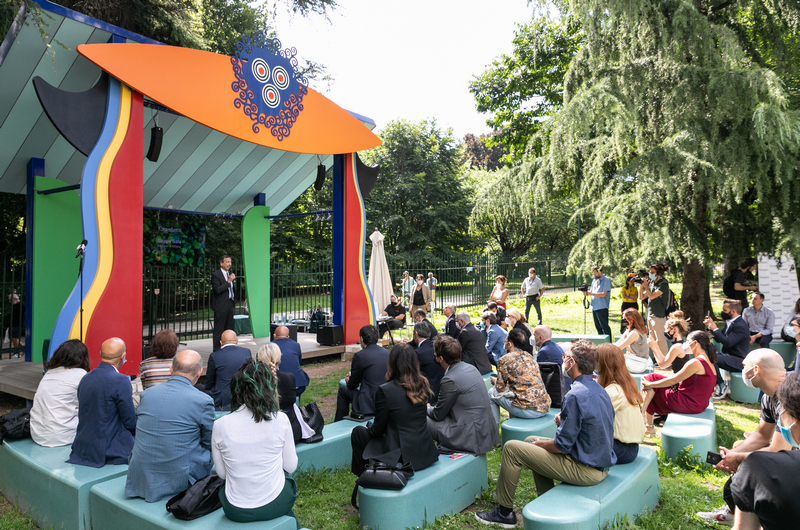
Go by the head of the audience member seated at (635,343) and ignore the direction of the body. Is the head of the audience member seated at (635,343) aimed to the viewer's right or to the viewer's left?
to the viewer's left

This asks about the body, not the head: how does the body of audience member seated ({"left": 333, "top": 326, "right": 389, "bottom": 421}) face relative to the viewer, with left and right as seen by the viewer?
facing away from the viewer and to the left of the viewer

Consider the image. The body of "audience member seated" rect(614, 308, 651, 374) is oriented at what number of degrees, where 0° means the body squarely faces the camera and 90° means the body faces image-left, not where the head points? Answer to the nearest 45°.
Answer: approximately 90°

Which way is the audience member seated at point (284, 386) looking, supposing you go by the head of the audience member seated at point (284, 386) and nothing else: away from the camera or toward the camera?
away from the camera

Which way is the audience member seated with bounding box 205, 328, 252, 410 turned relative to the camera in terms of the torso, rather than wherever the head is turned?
away from the camera

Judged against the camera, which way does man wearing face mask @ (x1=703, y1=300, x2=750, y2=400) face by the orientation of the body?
to the viewer's left

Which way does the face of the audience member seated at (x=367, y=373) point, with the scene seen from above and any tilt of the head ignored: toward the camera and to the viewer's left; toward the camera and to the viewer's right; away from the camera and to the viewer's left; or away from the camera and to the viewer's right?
away from the camera and to the viewer's left

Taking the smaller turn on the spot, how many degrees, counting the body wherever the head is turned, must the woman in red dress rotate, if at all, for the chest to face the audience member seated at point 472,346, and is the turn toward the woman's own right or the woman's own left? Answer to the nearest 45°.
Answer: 0° — they already face them

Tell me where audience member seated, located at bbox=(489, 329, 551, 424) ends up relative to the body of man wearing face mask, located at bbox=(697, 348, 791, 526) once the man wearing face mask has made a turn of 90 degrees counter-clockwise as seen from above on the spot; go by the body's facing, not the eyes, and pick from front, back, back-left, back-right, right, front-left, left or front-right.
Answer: back-right

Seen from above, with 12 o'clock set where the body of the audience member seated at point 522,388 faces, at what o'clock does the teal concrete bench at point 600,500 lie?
The teal concrete bench is roughly at 7 o'clock from the audience member seated.

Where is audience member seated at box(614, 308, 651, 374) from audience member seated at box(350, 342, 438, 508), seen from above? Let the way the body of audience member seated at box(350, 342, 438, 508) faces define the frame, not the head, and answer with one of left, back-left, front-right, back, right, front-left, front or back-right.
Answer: right

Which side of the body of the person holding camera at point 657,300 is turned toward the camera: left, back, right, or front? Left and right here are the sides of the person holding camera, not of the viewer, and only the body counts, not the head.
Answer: left

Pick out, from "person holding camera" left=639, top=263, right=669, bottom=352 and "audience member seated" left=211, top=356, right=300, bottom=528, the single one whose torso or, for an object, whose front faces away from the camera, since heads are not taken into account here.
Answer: the audience member seated

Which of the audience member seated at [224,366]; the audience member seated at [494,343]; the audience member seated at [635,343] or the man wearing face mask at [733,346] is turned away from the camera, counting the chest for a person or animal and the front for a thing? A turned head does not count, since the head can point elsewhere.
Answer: the audience member seated at [224,366]

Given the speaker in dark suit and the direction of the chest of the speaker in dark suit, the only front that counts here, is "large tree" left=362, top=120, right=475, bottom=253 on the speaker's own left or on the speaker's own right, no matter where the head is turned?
on the speaker's own left

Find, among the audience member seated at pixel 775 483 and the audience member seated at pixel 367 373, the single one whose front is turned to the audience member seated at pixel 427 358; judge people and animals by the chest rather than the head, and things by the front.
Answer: the audience member seated at pixel 775 483
